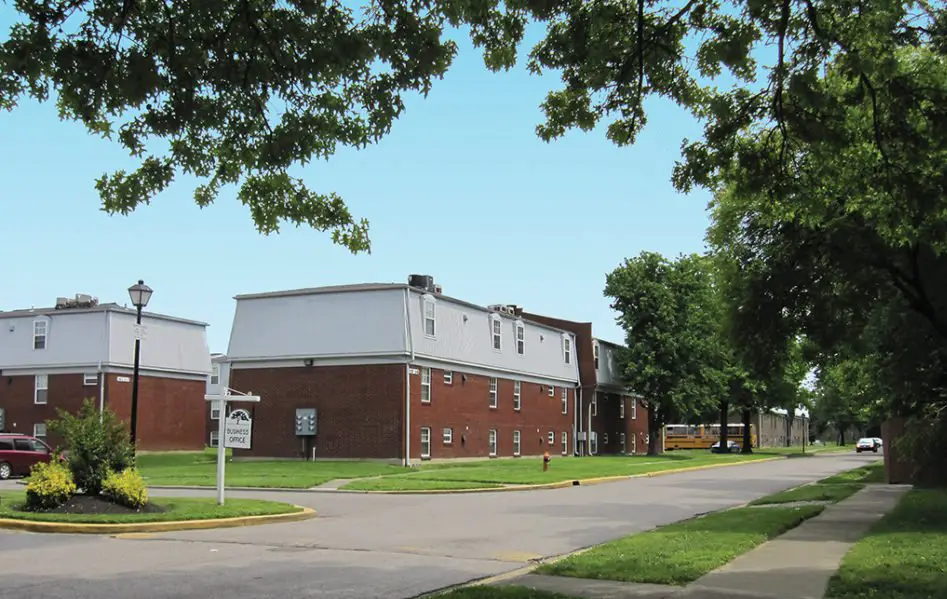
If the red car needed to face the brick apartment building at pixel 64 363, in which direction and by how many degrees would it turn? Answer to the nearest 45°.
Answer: approximately 90° to its left

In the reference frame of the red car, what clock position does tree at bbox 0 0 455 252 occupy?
The tree is roughly at 3 o'clock from the red car.

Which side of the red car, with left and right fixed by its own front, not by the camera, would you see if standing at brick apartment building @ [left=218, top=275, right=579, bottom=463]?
front

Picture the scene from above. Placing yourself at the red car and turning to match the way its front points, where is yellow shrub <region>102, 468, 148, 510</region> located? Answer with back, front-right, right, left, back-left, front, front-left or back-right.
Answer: right
